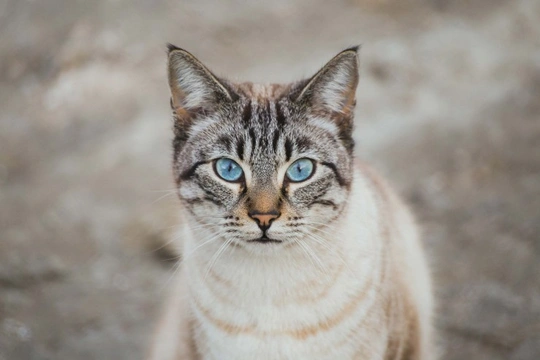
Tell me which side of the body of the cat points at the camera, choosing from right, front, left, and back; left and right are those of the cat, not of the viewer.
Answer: front
